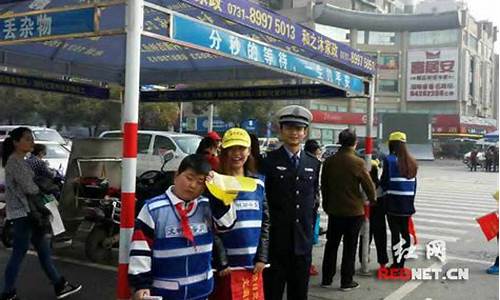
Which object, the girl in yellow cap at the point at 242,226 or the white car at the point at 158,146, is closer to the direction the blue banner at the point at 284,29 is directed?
the girl in yellow cap

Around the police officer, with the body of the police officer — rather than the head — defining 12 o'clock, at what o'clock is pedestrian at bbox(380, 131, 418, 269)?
The pedestrian is roughly at 7 o'clock from the police officer.

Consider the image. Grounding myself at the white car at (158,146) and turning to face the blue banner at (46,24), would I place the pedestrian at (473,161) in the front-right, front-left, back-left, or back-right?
back-left

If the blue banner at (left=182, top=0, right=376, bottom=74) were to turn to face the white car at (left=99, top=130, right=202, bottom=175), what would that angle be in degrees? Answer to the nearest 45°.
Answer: approximately 135° to its left

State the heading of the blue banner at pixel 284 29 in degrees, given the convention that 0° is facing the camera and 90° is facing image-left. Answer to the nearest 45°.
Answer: approximately 315°

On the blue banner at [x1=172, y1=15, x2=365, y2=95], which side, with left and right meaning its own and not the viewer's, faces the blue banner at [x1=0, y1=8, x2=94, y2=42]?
right

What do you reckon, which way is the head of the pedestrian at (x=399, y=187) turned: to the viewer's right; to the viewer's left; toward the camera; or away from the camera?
away from the camera
